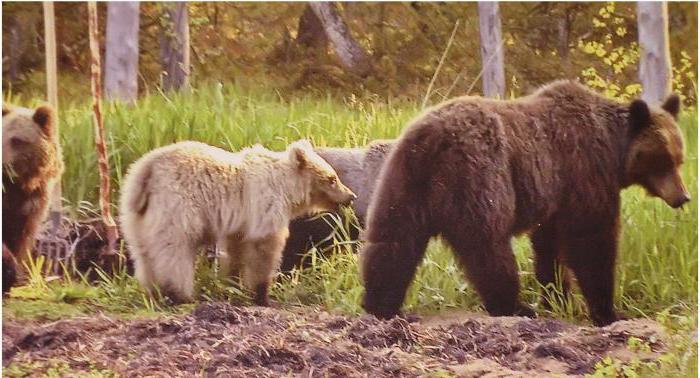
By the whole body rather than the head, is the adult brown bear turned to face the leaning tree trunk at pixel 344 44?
no

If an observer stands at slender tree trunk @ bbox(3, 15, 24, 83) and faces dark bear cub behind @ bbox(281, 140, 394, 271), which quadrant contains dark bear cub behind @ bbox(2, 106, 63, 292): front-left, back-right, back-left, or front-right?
front-right

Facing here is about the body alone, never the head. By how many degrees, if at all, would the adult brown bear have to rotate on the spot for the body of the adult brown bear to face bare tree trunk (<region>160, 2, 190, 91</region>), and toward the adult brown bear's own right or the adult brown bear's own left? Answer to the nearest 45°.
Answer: approximately 180°

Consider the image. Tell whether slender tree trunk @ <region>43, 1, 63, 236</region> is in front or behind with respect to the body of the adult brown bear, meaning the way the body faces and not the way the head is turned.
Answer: behind

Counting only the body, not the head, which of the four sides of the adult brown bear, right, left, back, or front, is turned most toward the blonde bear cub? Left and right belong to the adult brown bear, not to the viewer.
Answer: back

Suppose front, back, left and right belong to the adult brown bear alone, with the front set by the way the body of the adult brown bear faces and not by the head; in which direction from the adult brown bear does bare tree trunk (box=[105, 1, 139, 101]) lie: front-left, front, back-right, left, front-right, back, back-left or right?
back

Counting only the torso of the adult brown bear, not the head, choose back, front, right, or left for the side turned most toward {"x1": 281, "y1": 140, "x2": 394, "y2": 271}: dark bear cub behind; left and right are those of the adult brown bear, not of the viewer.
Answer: back

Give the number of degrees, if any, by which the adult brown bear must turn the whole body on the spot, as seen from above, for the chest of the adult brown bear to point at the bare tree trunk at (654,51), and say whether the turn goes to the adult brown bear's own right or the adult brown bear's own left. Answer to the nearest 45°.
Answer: approximately 45° to the adult brown bear's own left

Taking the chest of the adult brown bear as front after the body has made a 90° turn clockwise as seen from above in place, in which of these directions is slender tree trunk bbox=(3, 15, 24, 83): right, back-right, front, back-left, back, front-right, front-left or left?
right

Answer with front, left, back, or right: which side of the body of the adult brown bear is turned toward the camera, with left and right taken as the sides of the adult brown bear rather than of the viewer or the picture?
right
